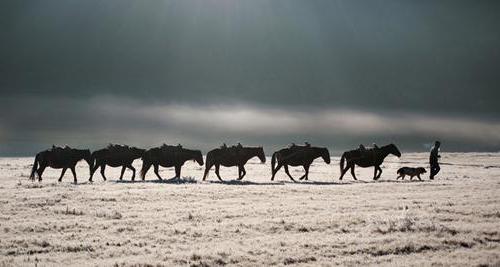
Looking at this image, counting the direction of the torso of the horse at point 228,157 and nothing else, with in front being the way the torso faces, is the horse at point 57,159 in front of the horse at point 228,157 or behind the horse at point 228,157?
behind

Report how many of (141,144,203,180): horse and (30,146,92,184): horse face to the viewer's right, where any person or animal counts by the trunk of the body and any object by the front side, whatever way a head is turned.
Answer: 2

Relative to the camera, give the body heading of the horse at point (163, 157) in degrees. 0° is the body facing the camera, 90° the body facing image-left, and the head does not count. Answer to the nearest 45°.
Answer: approximately 270°

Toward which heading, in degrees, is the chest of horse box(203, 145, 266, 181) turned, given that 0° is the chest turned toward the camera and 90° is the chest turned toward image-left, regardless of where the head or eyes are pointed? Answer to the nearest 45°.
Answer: approximately 270°

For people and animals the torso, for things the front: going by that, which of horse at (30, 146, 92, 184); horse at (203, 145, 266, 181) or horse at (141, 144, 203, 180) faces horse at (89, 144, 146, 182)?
horse at (30, 146, 92, 184)

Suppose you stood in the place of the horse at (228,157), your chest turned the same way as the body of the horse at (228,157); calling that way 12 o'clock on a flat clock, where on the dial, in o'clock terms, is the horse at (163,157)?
the horse at (163,157) is roughly at 6 o'clock from the horse at (228,157).

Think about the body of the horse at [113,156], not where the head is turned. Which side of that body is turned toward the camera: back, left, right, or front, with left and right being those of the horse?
right

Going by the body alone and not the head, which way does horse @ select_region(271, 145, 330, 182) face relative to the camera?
to the viewer's right

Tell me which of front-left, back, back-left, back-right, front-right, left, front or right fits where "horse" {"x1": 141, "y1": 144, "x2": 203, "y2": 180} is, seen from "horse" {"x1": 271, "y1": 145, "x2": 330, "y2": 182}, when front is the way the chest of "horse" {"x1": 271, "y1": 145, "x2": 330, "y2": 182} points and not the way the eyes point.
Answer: back

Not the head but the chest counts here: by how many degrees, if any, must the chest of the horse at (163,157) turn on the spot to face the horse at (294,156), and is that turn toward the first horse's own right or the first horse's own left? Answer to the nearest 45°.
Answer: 0° — it already faces it

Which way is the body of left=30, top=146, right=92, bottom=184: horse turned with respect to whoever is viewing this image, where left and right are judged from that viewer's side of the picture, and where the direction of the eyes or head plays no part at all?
facing to the right of the viewer
